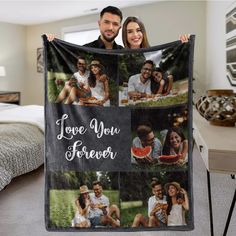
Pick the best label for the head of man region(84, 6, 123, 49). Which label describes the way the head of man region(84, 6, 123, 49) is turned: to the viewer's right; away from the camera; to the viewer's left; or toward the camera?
toward the camera

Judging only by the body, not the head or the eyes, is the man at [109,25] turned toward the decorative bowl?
no

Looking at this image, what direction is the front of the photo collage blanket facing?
toward the camera

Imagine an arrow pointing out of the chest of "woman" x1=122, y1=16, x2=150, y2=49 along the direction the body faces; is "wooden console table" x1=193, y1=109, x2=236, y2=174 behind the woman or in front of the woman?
in front

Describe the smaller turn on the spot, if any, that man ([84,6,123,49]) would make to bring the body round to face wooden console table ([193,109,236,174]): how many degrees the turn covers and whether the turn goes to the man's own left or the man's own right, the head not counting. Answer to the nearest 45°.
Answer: approximately 45° to the man's own left

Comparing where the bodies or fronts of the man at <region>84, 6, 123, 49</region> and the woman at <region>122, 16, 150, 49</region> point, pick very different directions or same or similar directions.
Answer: same or similar directions

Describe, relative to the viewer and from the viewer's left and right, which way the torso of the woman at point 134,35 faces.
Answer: facing the viewer
